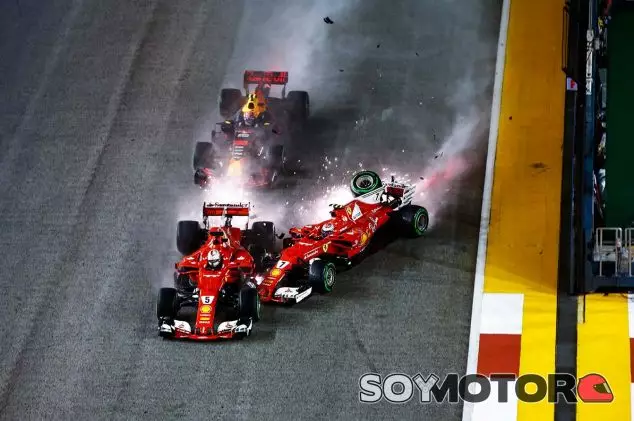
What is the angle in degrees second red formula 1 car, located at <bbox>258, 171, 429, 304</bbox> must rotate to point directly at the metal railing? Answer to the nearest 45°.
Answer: approximately 135° to its left

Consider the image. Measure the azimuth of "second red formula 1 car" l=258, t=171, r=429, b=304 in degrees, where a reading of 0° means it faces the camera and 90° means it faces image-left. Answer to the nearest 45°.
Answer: approximately 45°

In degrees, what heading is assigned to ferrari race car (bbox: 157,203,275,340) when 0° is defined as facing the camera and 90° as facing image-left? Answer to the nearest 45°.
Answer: approximately 0°

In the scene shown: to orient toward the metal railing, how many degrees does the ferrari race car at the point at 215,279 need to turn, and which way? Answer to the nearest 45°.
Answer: approximately 90° to its left

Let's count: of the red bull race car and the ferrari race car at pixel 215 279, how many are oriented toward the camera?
2

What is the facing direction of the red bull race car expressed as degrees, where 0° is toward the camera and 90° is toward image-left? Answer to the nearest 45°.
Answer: approximately 0°
